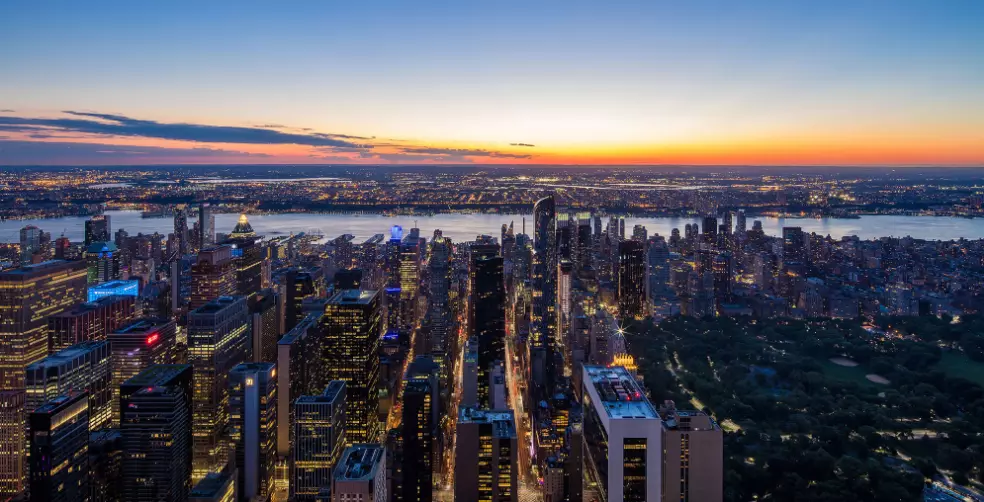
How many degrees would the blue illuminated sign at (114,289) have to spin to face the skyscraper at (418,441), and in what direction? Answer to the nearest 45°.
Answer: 0° — it already faces it

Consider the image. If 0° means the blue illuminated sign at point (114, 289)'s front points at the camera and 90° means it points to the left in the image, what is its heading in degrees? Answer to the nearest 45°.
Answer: approximately 0°

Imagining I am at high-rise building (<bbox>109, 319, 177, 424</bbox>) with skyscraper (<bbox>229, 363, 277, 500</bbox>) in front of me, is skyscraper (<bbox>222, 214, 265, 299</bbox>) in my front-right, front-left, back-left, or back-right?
back-left

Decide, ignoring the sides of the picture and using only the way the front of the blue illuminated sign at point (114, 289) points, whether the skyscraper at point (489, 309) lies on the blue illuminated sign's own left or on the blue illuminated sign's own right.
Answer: on the blue illuminated sign's own left

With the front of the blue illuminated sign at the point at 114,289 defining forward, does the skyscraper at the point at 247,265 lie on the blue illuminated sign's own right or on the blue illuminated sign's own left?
on the blue illuminated sign's own left

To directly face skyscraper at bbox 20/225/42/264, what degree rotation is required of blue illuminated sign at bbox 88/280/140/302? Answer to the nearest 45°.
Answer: approximately 135° to its right

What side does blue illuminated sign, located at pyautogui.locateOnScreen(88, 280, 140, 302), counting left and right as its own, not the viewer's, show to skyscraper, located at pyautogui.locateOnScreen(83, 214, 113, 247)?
back

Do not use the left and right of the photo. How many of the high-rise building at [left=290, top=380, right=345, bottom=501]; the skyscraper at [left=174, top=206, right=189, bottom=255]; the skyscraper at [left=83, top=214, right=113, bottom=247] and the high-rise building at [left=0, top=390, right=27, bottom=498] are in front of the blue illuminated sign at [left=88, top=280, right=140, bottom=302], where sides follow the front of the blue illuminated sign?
2

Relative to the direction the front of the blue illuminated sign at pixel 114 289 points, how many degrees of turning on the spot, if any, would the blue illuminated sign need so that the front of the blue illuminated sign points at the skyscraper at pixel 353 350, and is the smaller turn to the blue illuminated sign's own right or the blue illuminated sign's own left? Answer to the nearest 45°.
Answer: approximately 45° to the blue illuminated sign's own left

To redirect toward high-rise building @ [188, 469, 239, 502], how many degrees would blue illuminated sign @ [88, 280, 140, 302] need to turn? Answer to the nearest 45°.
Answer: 0° — it already faces it

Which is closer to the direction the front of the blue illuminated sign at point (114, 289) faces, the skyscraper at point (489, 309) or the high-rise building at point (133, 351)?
the high-rise building

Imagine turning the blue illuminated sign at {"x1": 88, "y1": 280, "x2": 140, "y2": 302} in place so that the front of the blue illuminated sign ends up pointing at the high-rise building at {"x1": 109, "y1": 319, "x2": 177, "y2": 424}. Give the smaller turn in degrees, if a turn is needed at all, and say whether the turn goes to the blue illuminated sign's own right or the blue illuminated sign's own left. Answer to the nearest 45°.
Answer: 0° — it already faces it
